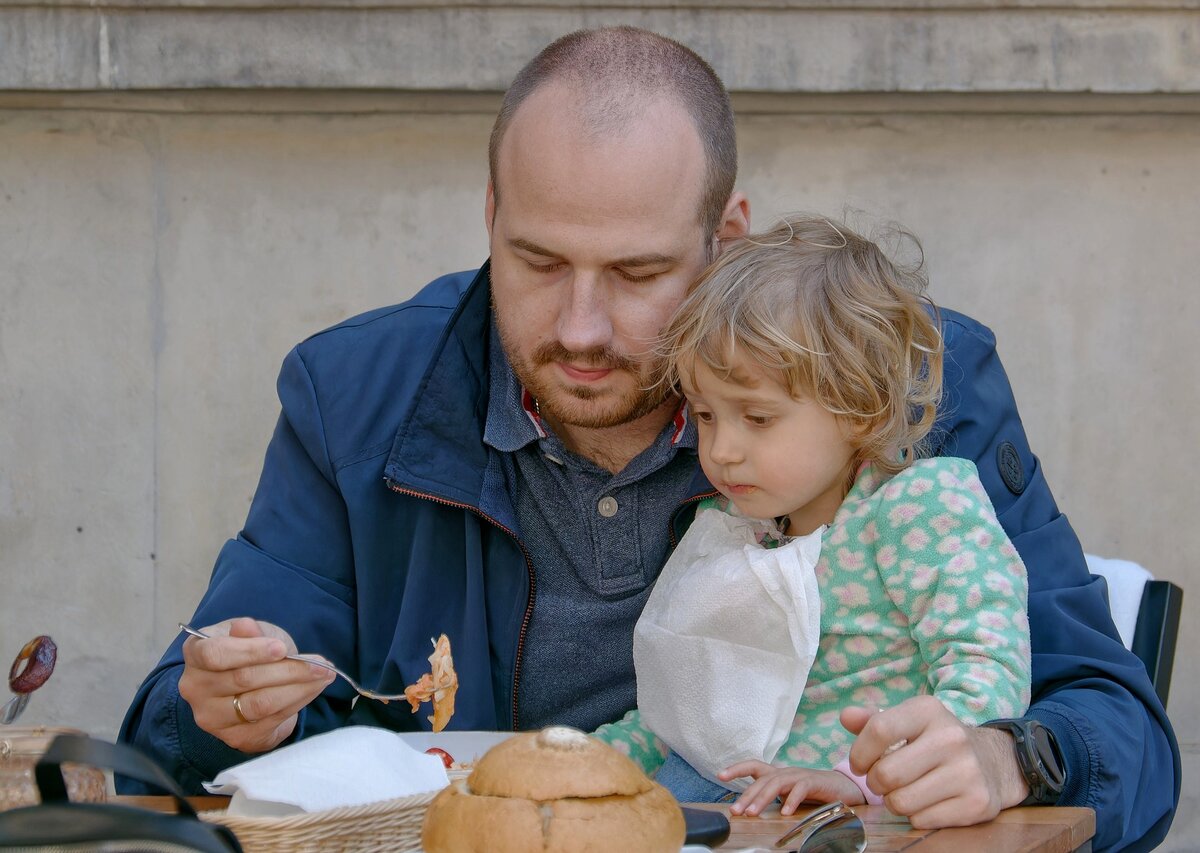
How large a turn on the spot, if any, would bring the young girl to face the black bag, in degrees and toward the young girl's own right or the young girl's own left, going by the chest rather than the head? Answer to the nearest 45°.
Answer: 0° — they already face it

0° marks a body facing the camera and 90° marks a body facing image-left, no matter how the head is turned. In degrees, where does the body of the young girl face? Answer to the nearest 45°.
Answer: approximately 45°

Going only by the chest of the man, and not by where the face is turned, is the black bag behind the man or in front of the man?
in front

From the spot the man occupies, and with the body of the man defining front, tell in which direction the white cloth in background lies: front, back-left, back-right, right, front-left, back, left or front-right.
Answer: left

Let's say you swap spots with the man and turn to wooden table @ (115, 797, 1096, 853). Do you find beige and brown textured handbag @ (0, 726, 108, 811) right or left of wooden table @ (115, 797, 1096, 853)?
right

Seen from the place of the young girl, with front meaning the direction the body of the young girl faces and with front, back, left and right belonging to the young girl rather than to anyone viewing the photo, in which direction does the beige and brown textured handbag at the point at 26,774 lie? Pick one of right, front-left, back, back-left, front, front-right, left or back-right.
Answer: front

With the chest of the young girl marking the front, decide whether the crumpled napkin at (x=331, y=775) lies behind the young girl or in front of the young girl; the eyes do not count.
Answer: in front

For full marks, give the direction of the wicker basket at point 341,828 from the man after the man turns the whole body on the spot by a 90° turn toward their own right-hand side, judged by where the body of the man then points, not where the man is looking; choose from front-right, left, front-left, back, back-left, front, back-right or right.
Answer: left

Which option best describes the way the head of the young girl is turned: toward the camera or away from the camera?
toward the camera

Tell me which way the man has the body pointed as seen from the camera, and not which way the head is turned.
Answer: toward the camera

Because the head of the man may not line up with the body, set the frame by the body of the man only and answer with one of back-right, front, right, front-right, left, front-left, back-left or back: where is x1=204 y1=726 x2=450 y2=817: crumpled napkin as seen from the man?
front

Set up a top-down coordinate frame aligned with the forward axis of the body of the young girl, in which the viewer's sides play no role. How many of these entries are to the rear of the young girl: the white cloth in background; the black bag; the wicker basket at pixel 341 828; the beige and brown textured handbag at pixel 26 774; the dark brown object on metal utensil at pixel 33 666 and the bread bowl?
1
